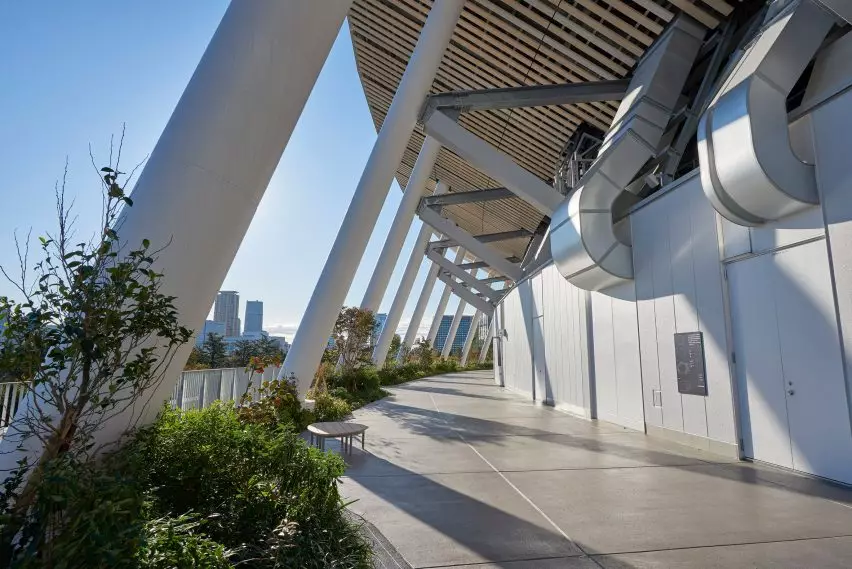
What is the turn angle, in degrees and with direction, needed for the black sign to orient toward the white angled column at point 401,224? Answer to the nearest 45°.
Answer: approximately 90° to its right

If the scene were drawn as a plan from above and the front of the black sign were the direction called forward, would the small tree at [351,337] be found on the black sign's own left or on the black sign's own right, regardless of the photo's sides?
on the black sign's own right

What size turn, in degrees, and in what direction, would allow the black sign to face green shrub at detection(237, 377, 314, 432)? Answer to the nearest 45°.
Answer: approximately 45° to its right

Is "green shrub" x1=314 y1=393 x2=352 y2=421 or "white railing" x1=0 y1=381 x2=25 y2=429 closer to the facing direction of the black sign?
the white railing

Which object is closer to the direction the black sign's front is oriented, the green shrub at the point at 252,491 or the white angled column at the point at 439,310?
the green shrub

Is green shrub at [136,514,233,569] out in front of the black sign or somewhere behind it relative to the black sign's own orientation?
in front

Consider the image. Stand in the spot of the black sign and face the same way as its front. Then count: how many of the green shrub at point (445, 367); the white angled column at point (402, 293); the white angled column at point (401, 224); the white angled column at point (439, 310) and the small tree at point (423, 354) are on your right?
5

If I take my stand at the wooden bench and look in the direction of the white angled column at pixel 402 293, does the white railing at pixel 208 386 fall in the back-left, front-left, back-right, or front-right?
front-left

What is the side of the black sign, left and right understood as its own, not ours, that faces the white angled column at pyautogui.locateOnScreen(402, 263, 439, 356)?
right

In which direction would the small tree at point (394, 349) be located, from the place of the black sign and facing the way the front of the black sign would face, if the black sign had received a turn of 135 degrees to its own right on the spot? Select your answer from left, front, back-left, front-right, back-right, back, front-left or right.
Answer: front-left

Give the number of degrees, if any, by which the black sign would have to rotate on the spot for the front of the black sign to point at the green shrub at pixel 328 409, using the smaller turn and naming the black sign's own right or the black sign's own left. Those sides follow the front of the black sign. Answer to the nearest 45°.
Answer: approximately 45° to the black sign's own right

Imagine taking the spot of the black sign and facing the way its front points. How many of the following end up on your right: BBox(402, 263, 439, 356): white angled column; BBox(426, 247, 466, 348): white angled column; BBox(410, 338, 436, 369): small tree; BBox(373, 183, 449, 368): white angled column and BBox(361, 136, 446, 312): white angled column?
5

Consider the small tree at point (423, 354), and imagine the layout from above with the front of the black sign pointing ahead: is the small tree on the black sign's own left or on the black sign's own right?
on the black sign's own right

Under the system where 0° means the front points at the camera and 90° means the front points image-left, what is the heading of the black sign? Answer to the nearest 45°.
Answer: approximately 45°
